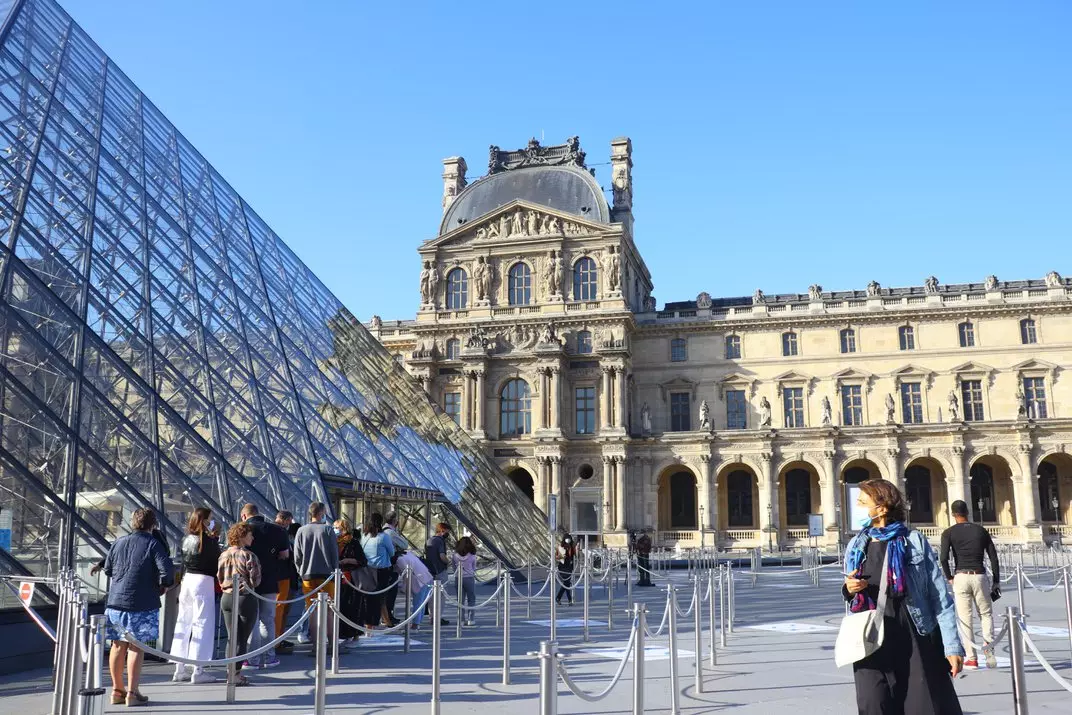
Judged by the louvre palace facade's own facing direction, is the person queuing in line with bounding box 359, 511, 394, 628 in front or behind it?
in front

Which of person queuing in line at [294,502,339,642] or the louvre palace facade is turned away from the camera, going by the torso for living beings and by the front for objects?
the person queuing in line

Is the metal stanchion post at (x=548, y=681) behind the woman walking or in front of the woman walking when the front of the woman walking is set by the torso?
in front

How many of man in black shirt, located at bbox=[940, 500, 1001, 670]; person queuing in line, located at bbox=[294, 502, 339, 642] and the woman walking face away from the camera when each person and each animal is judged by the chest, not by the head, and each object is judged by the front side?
2

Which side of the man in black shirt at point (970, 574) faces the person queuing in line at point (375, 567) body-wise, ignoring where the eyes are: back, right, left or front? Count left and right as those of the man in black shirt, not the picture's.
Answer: left

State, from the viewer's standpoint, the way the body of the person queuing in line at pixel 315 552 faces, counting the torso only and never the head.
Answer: away from the camera

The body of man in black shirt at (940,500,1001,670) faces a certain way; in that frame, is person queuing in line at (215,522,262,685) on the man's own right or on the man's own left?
on the man's own left

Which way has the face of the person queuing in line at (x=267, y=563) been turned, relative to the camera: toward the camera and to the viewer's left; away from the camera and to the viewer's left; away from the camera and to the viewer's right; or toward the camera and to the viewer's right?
away from the camera and to the viewer's left

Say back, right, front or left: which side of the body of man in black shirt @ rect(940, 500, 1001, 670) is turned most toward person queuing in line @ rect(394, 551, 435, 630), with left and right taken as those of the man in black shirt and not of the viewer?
left

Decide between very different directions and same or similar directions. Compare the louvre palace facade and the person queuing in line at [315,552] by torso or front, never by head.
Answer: very different directions

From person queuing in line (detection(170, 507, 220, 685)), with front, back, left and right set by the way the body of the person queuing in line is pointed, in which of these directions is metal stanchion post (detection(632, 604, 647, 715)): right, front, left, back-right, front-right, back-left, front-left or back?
right

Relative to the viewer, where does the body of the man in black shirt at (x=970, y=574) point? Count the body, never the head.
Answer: away from the camera

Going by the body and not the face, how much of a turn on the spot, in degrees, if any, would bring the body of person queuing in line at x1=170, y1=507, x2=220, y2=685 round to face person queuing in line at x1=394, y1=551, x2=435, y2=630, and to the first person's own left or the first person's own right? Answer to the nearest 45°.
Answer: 0° — they already face them
